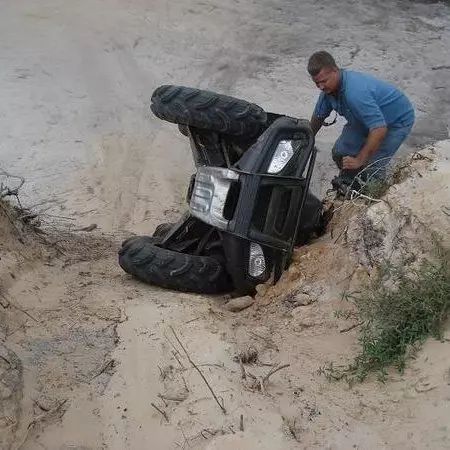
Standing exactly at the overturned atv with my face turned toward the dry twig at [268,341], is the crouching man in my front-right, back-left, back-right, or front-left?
back-left

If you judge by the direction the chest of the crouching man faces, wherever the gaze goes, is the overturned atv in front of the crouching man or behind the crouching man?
in front

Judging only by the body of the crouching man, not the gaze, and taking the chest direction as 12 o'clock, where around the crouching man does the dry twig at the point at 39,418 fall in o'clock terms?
The dry twig is roughly at 11 o'clock from the crouching man.

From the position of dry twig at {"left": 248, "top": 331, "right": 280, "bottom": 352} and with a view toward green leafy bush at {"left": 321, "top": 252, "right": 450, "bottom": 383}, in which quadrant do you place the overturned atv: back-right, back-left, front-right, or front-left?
back-left

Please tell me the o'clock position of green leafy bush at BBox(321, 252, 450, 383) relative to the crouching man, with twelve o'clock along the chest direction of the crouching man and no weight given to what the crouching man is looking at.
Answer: The green leafy bush is roughly at 10 o'clock from the crouching man.

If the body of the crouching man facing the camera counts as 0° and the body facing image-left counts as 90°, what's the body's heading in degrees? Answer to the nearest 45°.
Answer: approximately 45°

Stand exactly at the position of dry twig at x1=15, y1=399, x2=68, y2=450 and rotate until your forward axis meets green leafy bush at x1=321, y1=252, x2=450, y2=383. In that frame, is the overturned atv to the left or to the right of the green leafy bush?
left

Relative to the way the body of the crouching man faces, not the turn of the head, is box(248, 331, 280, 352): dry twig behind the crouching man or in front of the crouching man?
in front
